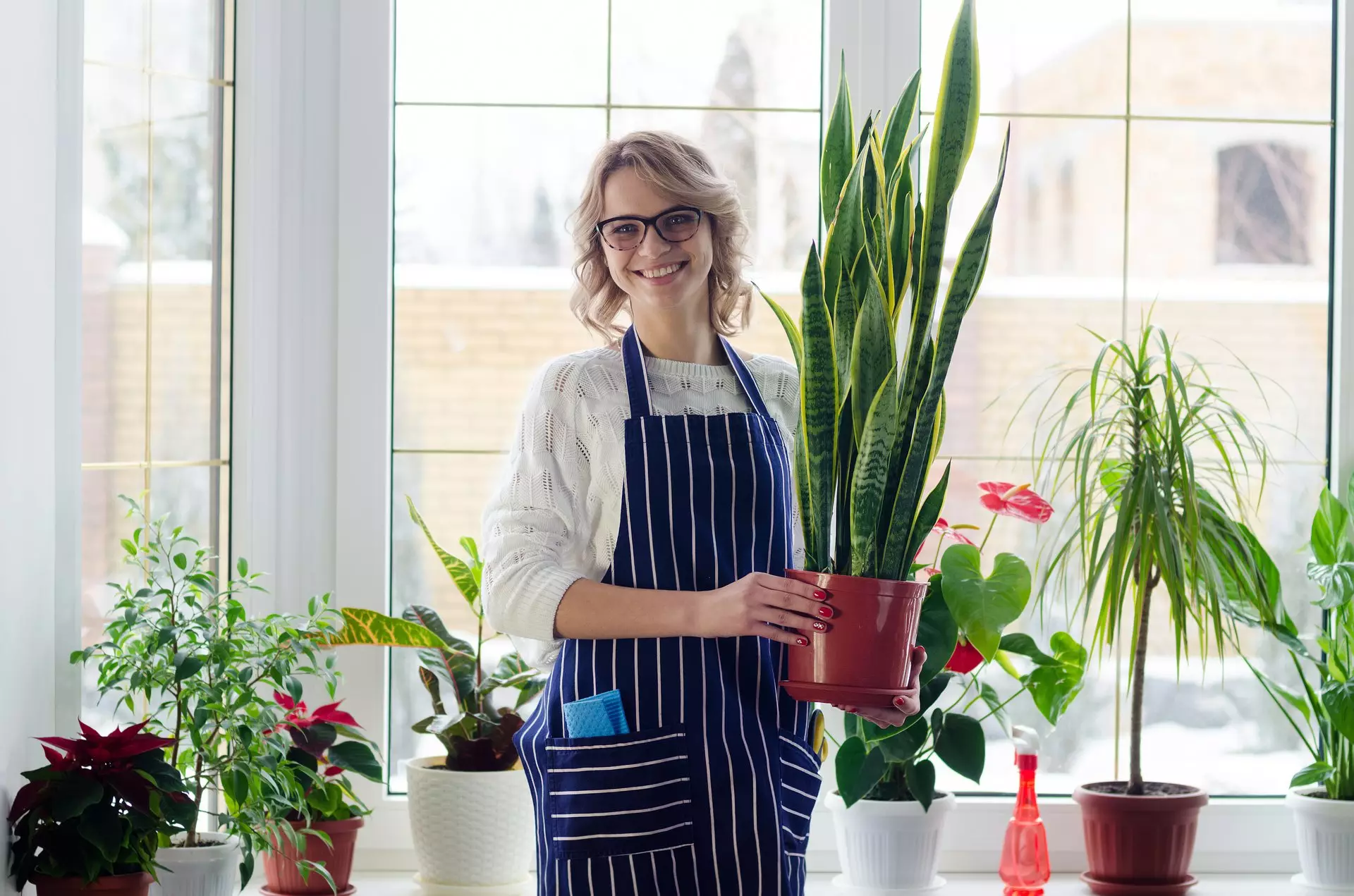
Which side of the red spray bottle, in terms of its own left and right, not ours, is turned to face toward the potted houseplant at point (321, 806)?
front

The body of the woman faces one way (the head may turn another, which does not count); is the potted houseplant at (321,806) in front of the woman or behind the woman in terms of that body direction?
behind

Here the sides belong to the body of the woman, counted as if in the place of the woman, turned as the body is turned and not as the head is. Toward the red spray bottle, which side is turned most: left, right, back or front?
left

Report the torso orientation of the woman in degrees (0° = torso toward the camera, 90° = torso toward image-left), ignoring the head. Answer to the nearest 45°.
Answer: approximately 315°

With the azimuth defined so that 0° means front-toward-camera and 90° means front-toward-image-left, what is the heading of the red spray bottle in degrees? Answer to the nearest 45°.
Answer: approximately 90°

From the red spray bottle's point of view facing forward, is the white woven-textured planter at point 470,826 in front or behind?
in front

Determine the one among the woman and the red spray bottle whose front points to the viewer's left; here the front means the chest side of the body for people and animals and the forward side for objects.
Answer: the red spray bottle

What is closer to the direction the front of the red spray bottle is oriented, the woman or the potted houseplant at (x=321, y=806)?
the potted houseplant
